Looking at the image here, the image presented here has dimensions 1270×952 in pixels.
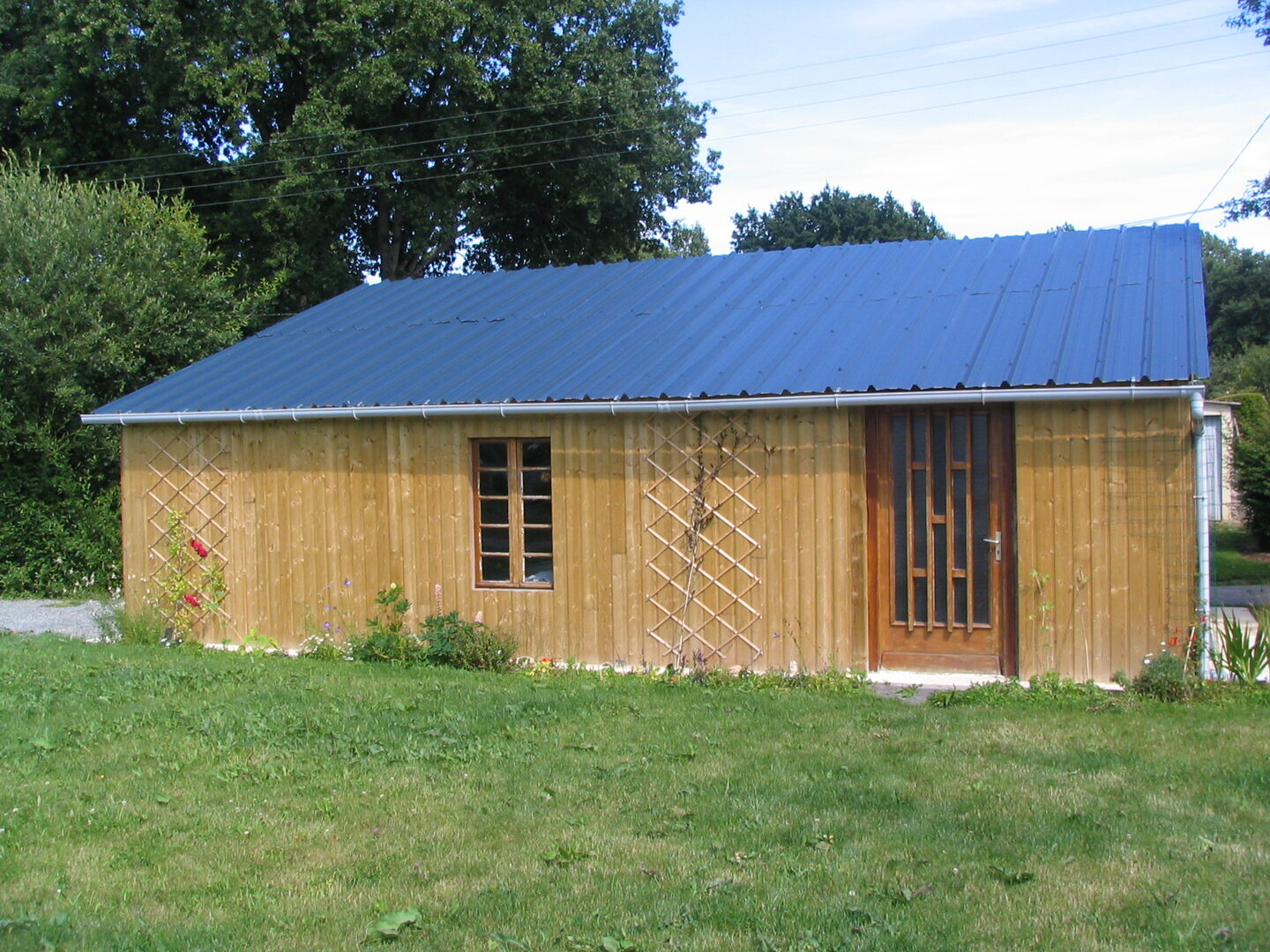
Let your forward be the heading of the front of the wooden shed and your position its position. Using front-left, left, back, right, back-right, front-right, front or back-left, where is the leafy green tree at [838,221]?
back

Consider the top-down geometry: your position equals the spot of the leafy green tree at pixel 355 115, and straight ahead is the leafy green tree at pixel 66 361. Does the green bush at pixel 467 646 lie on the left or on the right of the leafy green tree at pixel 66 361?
left

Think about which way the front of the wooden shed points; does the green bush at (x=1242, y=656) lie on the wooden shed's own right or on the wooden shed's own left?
on the wooden shed's own left

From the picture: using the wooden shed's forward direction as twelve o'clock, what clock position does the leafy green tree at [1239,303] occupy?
The leafy green tree is roughly at 7 o'clock from the wooden shed.

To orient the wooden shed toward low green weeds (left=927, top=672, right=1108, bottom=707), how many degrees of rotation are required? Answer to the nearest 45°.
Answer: approximately 45° to its left

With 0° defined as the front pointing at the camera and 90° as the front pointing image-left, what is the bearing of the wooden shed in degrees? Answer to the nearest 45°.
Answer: approximately 0°
